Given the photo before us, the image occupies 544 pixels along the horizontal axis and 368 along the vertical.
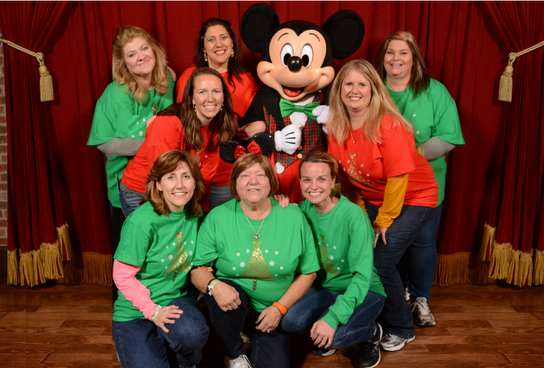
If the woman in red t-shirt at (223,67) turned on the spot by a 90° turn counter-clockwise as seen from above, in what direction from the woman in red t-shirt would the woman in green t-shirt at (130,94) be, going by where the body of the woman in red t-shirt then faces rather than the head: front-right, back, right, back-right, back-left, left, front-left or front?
back

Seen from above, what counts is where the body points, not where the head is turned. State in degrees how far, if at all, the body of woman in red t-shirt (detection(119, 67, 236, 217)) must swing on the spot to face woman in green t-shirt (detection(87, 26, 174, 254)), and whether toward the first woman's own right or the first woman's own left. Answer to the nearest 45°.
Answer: approximately 180°

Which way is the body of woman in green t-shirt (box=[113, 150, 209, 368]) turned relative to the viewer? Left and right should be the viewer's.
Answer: facing the viewer and to the right of the viewer

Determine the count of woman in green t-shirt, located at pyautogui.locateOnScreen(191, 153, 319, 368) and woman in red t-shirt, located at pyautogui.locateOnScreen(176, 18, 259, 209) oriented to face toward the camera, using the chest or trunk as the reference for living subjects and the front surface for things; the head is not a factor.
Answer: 2

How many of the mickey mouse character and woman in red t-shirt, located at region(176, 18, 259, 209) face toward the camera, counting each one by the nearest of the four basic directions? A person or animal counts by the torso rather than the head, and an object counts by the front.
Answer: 2

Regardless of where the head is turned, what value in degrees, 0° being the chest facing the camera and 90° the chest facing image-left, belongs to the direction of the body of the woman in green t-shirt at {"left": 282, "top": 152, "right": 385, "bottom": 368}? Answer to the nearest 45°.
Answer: approximately 45°
